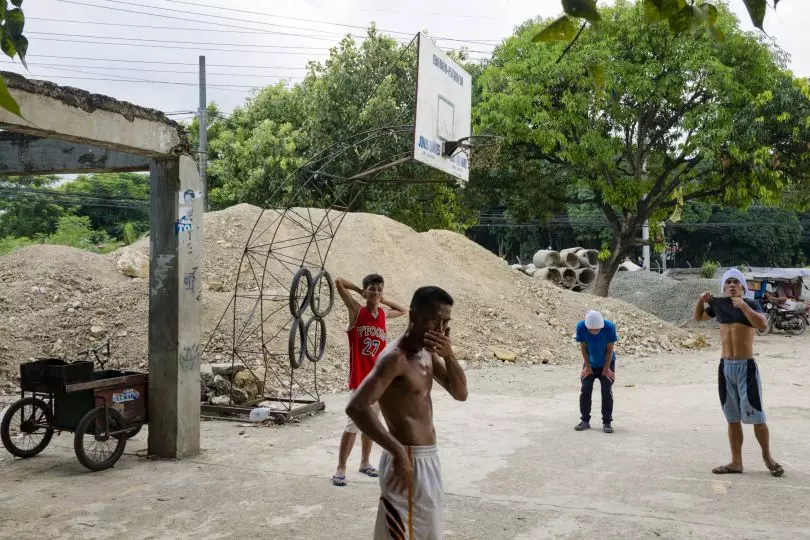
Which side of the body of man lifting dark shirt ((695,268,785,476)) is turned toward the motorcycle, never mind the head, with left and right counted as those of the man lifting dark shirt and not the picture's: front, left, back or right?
back

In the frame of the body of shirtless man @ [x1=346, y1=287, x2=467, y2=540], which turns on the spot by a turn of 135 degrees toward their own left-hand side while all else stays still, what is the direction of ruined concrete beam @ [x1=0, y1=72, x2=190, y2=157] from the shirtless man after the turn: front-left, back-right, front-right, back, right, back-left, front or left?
front-left

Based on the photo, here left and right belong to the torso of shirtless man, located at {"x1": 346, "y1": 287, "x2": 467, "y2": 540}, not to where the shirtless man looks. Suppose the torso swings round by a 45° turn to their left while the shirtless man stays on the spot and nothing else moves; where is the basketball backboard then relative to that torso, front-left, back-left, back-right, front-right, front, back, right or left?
left

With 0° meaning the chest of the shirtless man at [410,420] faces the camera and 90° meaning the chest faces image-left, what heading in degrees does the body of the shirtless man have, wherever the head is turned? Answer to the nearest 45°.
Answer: approximately 315°

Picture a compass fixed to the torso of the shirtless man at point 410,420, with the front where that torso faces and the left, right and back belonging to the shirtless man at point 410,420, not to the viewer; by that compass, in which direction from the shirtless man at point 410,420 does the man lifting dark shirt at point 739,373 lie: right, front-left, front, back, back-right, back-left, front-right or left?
left

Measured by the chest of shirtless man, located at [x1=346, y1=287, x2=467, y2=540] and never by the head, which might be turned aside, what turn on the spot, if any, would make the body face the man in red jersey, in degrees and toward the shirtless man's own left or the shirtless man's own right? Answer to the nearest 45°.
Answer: approximately 135° to the shirtless man's own left

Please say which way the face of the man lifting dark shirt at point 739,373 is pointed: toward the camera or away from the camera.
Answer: toward the camera

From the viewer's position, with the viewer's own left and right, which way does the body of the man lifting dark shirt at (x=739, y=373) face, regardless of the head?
facing the viewer

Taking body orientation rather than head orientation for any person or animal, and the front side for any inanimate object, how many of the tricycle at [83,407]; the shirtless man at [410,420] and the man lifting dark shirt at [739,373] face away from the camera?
0

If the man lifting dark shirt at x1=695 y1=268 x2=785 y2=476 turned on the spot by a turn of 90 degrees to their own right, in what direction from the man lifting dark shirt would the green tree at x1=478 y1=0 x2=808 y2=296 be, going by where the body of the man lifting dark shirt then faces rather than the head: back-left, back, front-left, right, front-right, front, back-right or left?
right
